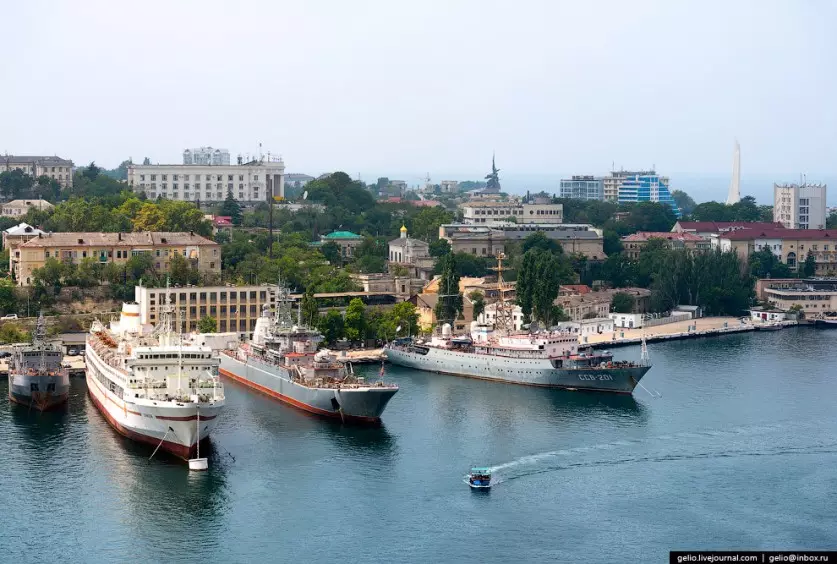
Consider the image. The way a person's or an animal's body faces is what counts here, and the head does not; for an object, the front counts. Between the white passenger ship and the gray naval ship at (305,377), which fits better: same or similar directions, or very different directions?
same or similar directions

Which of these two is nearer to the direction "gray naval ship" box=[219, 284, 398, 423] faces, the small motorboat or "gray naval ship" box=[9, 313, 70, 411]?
the small motorboat

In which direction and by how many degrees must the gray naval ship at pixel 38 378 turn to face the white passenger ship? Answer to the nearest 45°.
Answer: approximately 45° to its left

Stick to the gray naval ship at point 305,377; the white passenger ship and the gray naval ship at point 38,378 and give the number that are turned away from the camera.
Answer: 0

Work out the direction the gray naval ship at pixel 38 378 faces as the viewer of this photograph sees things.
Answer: facing the viewer

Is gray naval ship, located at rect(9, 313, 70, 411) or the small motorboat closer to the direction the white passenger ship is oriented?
the small motorboat

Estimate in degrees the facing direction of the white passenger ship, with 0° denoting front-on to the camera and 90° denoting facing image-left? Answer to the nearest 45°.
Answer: approximately 315°

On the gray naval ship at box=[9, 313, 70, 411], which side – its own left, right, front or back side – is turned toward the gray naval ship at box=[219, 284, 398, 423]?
left

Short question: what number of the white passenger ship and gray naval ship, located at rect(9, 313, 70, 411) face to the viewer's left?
0

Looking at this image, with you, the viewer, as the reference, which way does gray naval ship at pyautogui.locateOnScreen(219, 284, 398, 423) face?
facing the viewer and to the right of the viewer

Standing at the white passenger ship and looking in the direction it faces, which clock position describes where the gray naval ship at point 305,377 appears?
The gray naval ship is roughly at 9 o'clock from the white passenger ship.

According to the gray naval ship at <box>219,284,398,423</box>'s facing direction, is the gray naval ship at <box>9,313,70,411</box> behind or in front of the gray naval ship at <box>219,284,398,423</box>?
behind

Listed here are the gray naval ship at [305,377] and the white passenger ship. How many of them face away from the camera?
0
